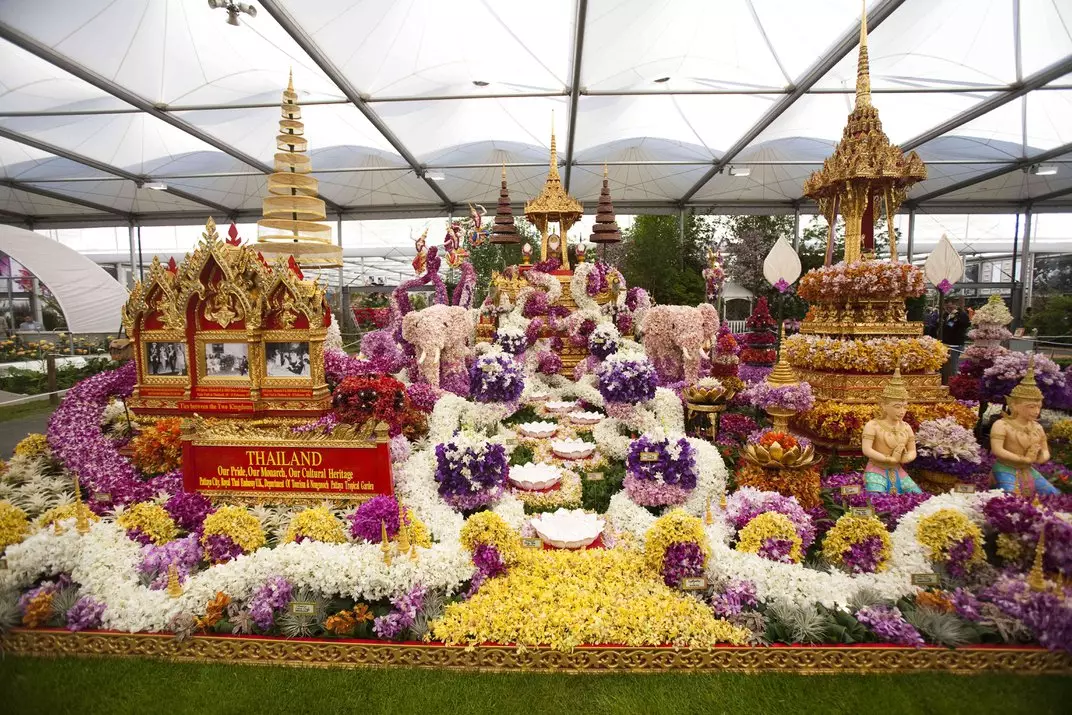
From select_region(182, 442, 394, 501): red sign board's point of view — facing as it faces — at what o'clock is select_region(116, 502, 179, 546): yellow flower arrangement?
The yellow flower arrangement is roughly at 3 o'clock from the red sign board.

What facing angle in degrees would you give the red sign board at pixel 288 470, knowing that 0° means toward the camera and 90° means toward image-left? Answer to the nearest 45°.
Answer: approximately 0°

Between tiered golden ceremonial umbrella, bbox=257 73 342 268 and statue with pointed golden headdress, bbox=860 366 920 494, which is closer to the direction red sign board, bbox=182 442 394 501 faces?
the statue with pointed golden headdress

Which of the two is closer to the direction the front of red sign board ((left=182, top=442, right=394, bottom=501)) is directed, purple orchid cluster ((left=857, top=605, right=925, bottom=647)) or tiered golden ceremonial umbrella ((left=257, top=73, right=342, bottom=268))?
the purple orchid cluster

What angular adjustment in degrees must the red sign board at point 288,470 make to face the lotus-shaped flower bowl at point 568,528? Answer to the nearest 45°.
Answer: approximately 45° to its left

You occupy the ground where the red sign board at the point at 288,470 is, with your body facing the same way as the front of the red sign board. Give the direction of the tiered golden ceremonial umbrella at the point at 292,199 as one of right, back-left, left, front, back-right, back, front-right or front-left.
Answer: back

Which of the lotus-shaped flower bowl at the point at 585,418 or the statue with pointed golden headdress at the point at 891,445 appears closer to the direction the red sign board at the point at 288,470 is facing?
the statue with pointed golden headdress

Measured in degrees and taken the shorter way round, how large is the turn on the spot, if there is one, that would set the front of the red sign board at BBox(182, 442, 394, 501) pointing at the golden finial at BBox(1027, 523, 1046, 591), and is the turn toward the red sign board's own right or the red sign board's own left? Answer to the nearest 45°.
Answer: approximately 45° to the red sign board's own left

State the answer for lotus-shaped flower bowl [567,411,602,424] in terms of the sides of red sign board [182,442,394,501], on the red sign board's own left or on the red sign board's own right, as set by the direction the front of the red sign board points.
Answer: on the red sign board's own left

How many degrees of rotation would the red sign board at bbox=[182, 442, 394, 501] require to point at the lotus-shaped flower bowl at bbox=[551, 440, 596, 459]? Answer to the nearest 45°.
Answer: approximately 90° to its left
